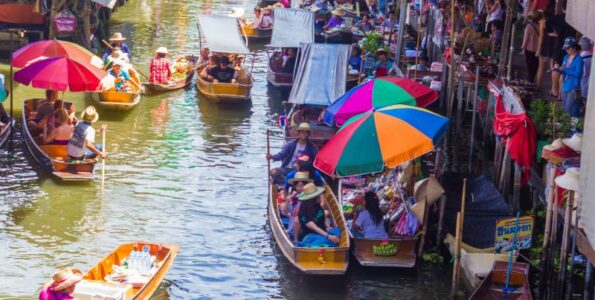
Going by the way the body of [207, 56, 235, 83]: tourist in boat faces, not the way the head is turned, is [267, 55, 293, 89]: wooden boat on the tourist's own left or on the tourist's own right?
on the tourist's own left

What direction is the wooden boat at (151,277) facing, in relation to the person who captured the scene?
facing away from the viewer and to the right of the viewer

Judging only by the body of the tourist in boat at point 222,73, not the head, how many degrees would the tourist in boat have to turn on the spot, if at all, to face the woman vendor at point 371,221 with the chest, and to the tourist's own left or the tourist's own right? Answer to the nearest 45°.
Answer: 0° — they already face them

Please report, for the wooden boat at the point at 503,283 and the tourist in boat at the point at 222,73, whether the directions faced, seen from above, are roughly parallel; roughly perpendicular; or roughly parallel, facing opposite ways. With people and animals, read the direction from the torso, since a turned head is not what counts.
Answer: roughly parallel, facing opposite ways

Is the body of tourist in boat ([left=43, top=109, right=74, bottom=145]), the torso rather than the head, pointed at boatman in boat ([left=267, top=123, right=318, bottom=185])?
no

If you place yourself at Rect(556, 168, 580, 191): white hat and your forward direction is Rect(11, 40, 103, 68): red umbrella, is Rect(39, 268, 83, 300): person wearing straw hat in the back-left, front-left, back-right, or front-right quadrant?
front-left

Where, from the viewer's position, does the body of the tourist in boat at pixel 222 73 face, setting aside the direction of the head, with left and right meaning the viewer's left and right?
facing the viewer

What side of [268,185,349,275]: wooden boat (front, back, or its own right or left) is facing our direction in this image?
front

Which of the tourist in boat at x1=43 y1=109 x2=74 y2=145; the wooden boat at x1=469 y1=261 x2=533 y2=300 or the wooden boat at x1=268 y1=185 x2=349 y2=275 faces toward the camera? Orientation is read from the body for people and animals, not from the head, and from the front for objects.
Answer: the wooden boat at x1=268 y1=185 x2=349 y2=275

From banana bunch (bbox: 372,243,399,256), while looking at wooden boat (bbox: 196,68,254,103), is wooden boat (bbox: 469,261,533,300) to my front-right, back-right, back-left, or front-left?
back-right

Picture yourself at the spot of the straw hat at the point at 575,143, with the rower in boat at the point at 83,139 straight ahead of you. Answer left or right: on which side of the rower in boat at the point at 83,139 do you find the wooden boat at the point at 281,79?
right

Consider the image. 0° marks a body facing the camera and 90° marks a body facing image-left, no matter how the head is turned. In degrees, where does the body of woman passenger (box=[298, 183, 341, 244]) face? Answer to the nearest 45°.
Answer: approximately 315°

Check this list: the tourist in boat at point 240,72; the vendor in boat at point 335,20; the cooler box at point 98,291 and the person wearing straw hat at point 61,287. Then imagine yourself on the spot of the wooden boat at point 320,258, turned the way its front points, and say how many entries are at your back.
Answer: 2
